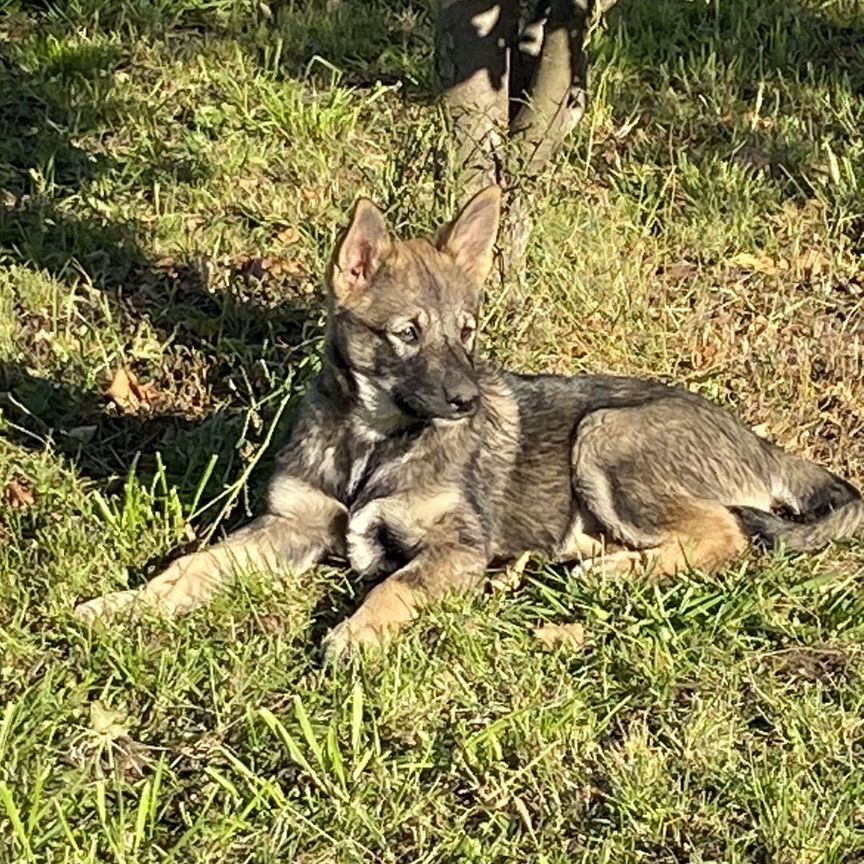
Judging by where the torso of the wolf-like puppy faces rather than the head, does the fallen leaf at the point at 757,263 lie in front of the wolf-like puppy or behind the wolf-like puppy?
behind

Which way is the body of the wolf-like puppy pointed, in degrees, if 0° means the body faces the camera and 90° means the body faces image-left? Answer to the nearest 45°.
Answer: approximately 45°

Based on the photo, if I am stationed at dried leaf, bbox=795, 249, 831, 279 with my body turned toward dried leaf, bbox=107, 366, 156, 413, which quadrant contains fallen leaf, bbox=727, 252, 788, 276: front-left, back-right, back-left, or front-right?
front-right

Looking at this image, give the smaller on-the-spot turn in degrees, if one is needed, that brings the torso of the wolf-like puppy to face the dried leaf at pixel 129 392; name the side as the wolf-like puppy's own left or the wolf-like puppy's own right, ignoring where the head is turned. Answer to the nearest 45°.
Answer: approximately 90° to the wolf-like puppy's own right

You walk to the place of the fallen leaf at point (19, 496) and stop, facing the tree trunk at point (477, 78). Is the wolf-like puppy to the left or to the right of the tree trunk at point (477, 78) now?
right

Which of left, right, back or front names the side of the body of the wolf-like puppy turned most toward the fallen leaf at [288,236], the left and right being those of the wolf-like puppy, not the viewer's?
right

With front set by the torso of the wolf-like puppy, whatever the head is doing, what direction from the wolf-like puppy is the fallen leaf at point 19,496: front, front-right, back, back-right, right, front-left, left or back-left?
front-right

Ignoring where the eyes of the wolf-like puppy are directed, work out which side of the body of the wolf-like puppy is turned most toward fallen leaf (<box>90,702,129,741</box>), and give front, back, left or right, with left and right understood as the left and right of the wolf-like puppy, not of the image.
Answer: front

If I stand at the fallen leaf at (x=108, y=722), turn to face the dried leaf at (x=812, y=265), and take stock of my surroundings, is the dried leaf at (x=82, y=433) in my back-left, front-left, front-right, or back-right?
front-left

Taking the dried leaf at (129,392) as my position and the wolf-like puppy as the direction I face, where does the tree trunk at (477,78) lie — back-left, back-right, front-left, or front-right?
front-left

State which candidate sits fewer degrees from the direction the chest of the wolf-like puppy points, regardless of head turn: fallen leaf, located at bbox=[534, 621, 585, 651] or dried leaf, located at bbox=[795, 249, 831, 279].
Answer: the fallen leaf

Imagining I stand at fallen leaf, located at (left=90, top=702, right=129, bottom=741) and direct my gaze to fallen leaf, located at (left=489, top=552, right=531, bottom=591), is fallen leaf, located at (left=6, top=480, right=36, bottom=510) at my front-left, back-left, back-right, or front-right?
front-left

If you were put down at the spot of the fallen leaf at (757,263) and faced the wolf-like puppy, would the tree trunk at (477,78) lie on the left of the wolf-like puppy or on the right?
right

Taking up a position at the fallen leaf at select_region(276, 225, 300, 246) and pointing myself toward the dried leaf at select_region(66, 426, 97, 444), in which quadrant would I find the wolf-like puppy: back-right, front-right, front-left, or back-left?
front-left
